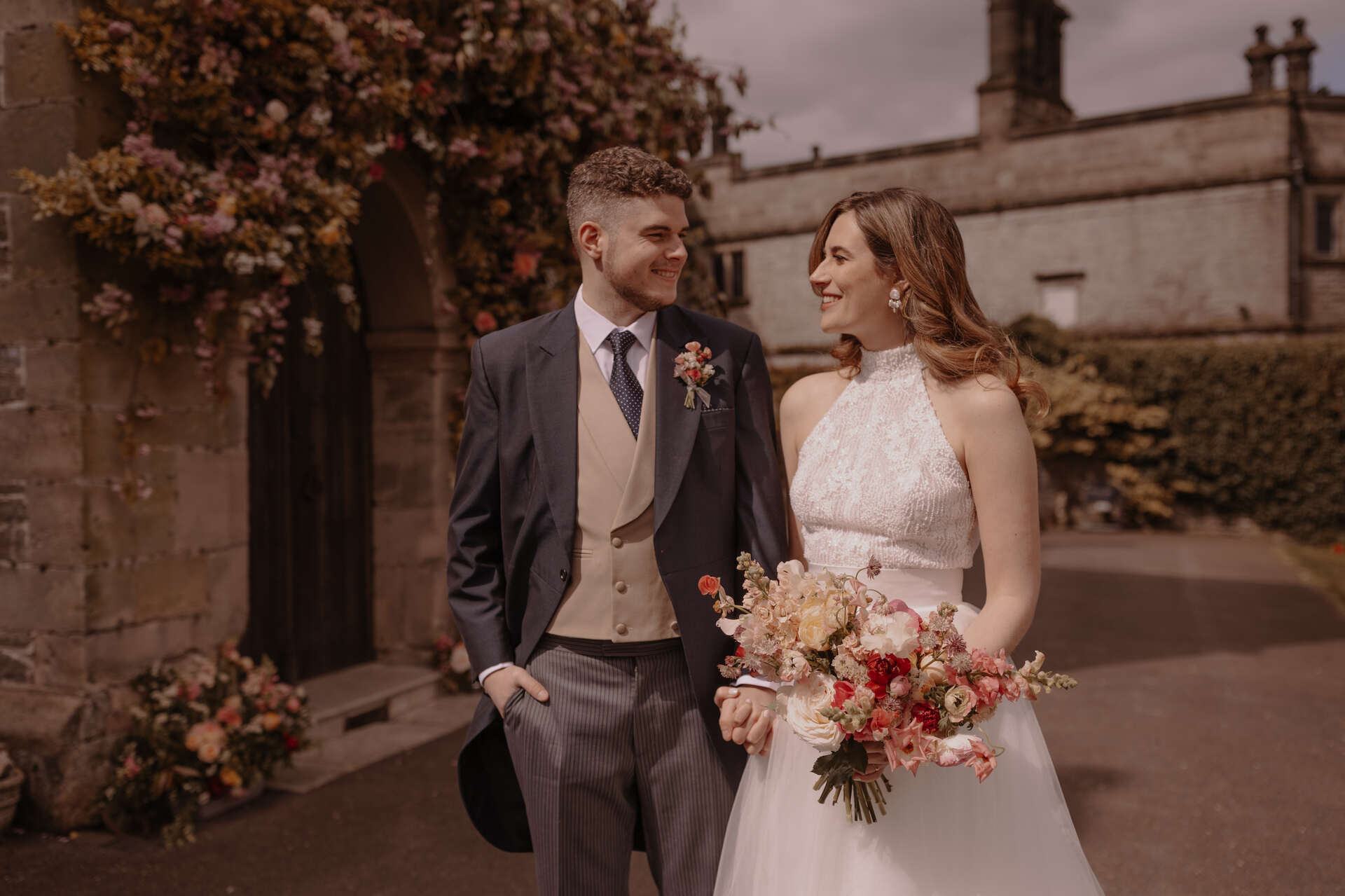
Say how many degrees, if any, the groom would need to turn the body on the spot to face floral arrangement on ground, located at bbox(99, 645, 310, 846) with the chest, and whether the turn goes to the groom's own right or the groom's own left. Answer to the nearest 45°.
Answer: approximately 135° to the groom's own right

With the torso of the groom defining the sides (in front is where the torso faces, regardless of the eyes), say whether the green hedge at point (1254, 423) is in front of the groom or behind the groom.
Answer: behind

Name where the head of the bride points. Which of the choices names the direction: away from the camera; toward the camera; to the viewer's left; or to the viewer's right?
to the viewer's left

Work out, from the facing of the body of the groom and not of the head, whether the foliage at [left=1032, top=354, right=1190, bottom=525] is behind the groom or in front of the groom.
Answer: behind

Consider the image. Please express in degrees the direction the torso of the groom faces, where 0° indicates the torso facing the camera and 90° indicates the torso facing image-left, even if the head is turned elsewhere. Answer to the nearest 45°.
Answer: approximately 0°

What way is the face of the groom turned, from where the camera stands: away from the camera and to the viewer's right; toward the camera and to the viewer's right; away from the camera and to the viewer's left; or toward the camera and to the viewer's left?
toward the camera and to the viewer's right

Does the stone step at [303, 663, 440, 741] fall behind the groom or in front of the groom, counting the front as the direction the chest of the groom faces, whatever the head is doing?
behind

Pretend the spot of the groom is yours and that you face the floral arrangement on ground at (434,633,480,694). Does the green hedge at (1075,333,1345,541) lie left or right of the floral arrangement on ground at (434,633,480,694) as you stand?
right
